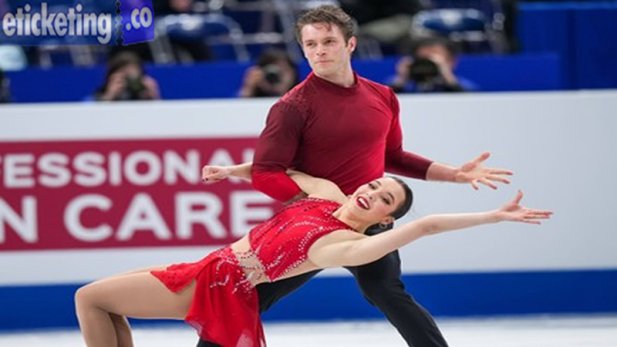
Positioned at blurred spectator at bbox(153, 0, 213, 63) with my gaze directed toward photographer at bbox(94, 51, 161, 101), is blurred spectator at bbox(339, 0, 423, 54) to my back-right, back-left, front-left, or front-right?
back-left

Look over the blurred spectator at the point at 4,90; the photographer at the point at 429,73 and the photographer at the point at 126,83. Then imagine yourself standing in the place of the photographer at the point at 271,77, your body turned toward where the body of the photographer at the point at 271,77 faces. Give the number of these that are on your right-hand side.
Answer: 2

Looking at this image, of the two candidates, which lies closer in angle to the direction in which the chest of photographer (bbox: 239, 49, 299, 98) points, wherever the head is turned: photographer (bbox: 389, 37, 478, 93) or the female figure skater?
the female figure skater

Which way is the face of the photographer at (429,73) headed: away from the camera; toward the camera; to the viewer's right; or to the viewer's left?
toward the camera

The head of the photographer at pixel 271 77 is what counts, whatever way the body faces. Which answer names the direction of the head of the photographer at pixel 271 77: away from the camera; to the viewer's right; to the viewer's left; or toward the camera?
toward the camera

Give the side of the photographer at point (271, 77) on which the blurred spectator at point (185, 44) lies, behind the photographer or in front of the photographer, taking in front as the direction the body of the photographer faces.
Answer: behind

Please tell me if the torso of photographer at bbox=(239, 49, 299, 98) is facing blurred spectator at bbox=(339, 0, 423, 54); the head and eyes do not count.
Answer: no

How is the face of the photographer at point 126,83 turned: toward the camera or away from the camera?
toward the camera

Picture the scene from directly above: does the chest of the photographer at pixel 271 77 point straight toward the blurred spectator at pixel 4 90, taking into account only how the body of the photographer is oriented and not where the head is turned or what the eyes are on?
no

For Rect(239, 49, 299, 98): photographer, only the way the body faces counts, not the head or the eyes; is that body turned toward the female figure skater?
yes

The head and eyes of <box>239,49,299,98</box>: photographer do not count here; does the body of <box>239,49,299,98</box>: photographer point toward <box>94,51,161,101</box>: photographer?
no

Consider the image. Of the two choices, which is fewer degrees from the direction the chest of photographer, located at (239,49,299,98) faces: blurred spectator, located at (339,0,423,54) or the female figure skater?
the female figure skater

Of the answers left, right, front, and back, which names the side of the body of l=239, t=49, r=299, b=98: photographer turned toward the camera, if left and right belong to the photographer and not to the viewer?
front

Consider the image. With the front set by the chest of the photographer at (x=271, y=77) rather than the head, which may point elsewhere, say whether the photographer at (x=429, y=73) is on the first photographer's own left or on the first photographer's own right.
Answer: on the first photographer's own left
